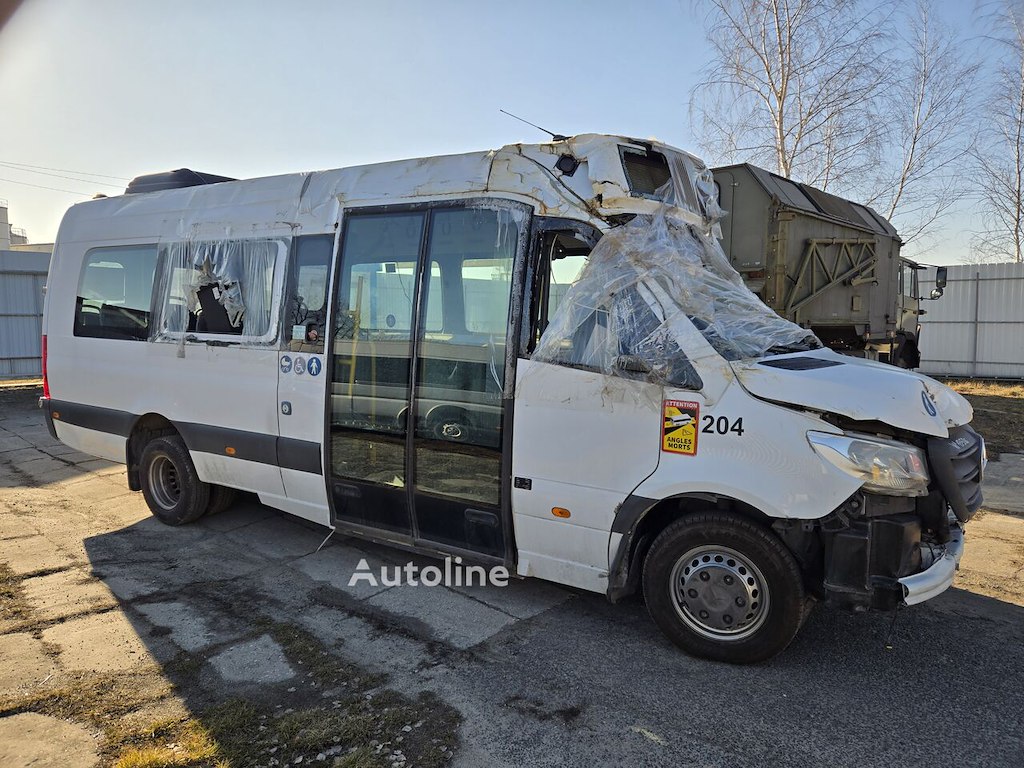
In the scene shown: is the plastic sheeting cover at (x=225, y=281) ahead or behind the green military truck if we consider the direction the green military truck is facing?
behind

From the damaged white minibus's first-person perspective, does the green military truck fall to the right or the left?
on its left

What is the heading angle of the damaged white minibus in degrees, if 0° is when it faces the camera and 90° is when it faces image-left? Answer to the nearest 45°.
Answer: approximately 315°

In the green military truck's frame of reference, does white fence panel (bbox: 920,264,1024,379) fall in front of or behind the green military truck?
in front

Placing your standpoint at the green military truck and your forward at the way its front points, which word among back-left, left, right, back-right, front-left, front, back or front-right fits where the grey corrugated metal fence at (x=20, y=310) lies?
back-left

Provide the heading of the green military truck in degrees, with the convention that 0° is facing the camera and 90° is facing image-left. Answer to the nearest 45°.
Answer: approximately 225°

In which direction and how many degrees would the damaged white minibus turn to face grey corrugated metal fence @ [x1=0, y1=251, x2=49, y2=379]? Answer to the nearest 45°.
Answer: approximately 180°
